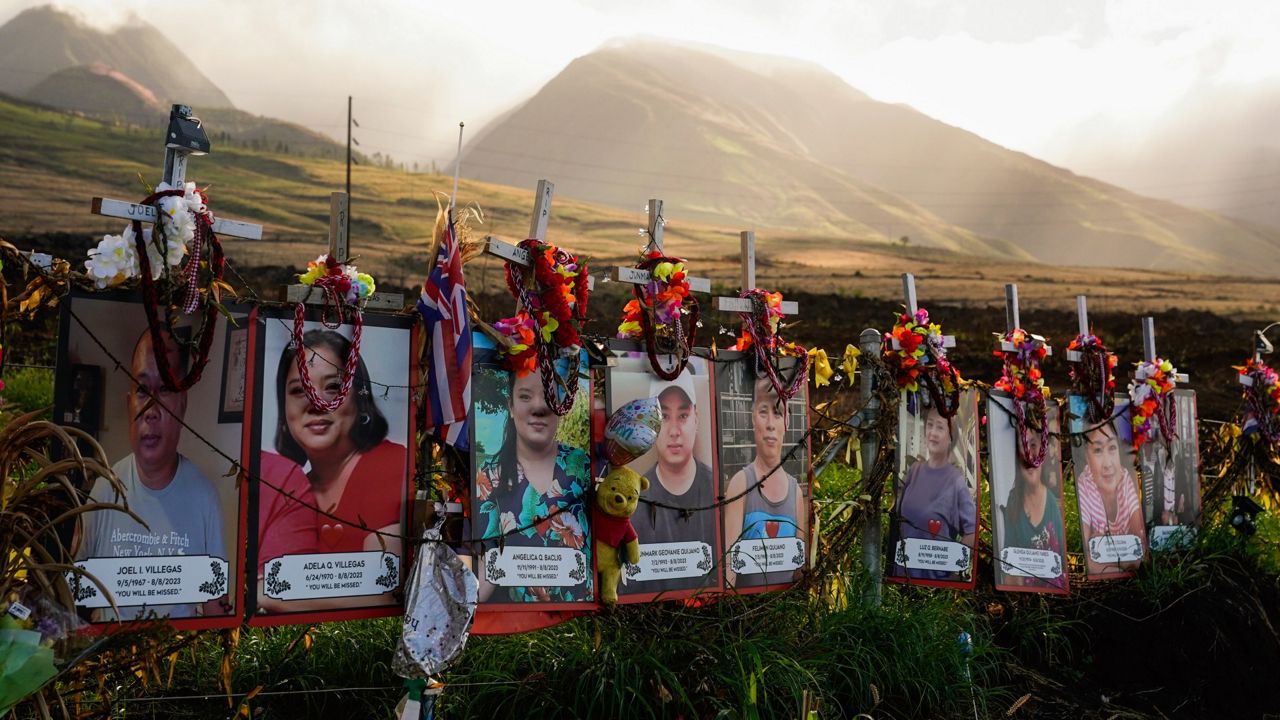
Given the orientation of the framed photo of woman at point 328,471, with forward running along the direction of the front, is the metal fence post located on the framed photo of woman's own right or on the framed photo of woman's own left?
on the framed photo of woman's own left

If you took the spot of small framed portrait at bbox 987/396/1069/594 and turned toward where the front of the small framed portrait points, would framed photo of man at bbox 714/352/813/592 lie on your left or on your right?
on your right

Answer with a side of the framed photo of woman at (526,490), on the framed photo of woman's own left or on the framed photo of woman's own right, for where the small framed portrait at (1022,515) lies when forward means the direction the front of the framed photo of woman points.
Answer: on the framed photo of woman's own left

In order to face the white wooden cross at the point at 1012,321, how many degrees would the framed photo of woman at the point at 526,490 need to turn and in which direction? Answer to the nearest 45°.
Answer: approximately 135° to its left

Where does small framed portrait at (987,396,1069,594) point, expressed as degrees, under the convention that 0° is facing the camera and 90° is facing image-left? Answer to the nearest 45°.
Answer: approximately 315°

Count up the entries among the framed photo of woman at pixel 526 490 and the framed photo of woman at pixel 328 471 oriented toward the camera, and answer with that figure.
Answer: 2

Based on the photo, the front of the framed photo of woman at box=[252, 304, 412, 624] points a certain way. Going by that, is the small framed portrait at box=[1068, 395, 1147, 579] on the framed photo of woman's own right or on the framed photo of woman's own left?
on the framed photo of woman's own left

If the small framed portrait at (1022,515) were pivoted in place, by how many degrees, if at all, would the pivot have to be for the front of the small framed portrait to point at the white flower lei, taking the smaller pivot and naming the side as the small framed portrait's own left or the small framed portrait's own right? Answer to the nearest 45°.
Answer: approximately 90° to the small framed portrait's own right

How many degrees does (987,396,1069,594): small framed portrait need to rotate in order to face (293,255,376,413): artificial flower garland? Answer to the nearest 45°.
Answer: approximately 90° to its right

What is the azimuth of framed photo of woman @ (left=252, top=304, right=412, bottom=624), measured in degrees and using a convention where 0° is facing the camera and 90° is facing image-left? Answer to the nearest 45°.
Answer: approximately 0°
